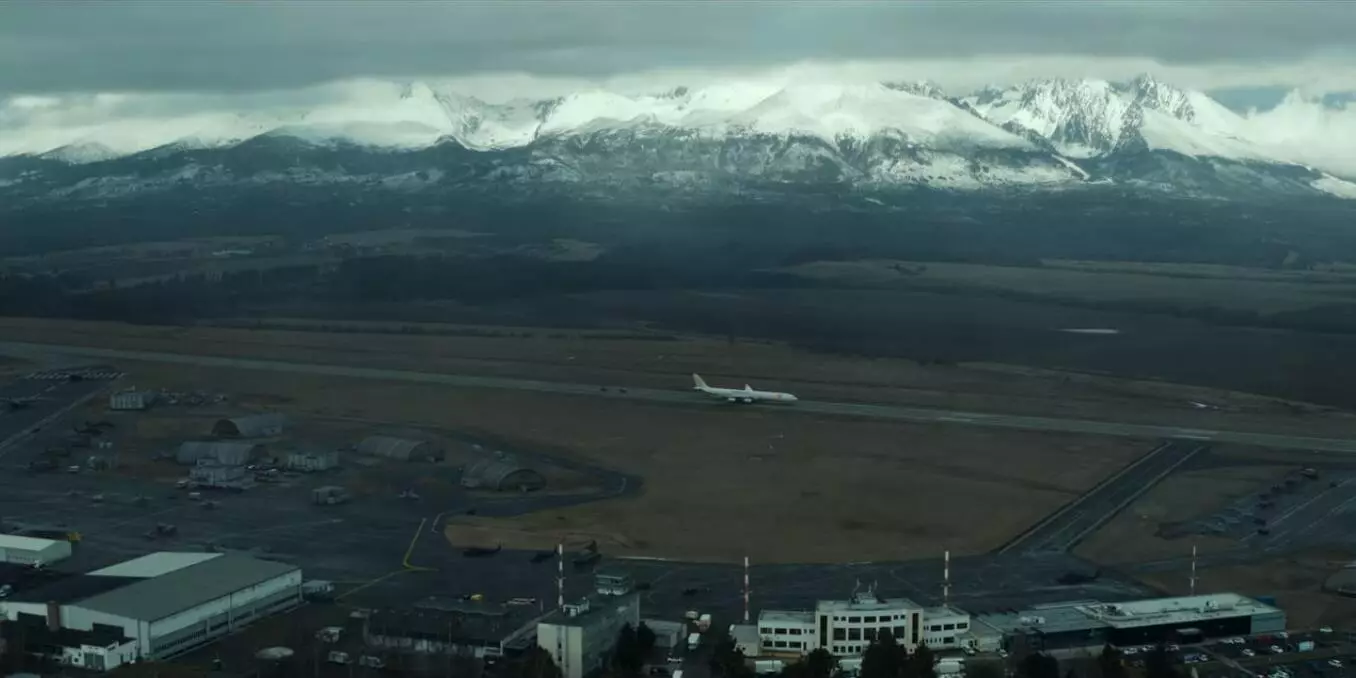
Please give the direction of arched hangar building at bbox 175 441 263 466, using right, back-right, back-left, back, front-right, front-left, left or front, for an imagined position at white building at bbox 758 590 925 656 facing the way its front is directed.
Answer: back-right

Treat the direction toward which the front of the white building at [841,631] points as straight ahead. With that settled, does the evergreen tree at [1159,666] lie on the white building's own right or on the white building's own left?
on the white building's own left

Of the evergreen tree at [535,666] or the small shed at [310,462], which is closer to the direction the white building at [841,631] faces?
the evergreen tree

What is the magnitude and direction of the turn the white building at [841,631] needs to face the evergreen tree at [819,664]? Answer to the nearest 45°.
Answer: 0° — it already faces it

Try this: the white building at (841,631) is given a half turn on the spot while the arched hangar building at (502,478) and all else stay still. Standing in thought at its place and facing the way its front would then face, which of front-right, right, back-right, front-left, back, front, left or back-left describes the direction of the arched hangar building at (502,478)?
front-left

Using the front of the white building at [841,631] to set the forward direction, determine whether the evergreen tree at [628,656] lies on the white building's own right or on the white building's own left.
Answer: on the white building's own right

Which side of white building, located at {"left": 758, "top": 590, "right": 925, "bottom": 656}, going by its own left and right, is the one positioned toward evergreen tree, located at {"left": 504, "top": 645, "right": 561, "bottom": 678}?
right

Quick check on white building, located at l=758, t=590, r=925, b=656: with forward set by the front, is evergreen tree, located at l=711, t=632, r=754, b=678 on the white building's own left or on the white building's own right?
on the white building's own right

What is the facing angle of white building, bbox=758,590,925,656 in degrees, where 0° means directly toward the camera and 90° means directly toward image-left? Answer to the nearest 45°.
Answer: approximately 0°

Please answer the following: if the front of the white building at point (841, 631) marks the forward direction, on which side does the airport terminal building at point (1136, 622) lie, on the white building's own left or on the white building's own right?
on the white building's own left

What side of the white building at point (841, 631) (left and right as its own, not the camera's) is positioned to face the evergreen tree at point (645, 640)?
right

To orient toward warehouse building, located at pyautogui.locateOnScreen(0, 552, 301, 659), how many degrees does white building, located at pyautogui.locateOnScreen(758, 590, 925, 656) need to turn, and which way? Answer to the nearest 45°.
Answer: approximately 90° to its right

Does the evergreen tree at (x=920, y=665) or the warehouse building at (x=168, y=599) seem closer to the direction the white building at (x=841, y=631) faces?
the evergreen tree

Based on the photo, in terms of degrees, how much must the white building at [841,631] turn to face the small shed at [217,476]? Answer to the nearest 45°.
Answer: approximately 135° to its right

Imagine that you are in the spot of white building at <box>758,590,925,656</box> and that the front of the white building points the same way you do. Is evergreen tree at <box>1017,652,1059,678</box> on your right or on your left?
on your left

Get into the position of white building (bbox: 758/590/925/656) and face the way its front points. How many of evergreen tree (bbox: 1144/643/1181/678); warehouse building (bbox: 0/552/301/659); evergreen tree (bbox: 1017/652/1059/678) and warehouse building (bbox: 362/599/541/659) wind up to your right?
2

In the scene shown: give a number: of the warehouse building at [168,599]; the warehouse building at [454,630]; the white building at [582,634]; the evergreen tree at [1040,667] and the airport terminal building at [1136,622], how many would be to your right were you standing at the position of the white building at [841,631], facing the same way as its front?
3
